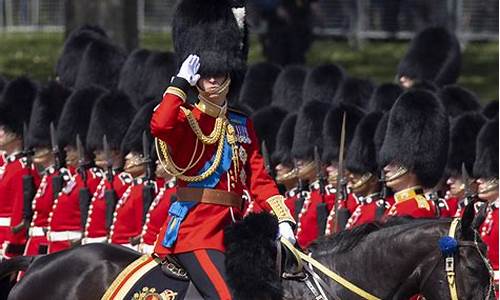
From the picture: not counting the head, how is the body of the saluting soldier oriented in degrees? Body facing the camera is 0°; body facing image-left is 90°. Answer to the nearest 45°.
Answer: approximately 315°

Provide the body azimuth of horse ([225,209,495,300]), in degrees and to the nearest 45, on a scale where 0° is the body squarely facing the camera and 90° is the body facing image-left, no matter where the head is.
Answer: approximately 270°

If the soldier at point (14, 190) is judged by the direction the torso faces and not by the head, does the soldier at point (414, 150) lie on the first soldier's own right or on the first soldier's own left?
on the first soldier's own left

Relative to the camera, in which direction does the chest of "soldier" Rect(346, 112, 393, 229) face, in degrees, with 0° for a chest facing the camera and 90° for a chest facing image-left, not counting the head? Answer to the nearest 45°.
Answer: approximately 45°

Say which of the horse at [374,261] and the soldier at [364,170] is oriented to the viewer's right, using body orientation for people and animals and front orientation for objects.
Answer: the horse

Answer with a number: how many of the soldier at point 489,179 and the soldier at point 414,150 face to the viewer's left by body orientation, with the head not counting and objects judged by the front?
2

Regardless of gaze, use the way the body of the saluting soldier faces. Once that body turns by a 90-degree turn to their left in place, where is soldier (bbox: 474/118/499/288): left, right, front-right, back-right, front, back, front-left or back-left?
front

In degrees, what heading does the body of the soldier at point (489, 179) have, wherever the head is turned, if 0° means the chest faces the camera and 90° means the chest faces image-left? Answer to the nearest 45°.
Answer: approximately 90°

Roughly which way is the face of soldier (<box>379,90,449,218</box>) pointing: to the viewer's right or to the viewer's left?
to the viewer's left

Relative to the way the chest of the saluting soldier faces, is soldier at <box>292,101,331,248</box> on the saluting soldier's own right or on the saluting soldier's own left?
on the saluting soldier's own left

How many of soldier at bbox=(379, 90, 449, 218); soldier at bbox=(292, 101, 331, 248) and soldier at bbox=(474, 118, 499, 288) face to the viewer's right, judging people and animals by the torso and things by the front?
0
